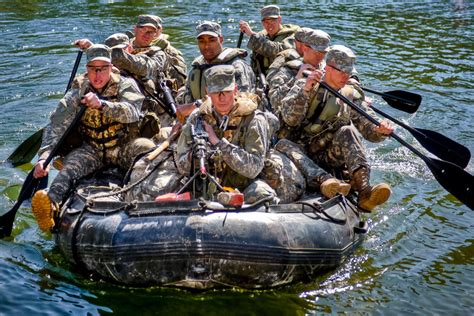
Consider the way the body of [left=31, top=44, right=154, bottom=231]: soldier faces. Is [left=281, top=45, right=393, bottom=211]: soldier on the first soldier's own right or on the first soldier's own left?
on the first soldier's own left

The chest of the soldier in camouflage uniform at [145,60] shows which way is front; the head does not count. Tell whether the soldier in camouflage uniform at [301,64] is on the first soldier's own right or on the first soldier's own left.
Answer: on the first soldier's own left

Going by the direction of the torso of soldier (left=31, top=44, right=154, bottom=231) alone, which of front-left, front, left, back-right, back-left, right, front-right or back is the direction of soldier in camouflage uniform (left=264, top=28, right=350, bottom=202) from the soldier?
left

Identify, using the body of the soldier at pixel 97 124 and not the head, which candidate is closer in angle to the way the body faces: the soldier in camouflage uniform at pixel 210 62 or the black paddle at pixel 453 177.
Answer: the black paddle

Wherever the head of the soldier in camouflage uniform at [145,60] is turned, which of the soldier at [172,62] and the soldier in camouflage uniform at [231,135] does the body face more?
the soldier in camouflage uniform

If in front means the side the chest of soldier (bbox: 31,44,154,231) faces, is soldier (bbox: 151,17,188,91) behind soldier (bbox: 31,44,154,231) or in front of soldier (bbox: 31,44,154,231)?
behind

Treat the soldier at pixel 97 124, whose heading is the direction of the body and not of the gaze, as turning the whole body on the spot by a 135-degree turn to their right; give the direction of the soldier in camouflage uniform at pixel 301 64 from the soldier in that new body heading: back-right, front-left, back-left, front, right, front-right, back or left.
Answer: back-right

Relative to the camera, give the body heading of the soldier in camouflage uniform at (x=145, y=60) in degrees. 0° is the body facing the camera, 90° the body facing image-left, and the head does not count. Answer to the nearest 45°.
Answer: approximately 45°

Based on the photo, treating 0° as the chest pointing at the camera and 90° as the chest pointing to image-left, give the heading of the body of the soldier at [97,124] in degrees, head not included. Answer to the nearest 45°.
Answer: approximately 0°

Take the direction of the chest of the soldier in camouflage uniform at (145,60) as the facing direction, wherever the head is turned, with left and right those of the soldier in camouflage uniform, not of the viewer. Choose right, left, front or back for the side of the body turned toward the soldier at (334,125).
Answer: left
